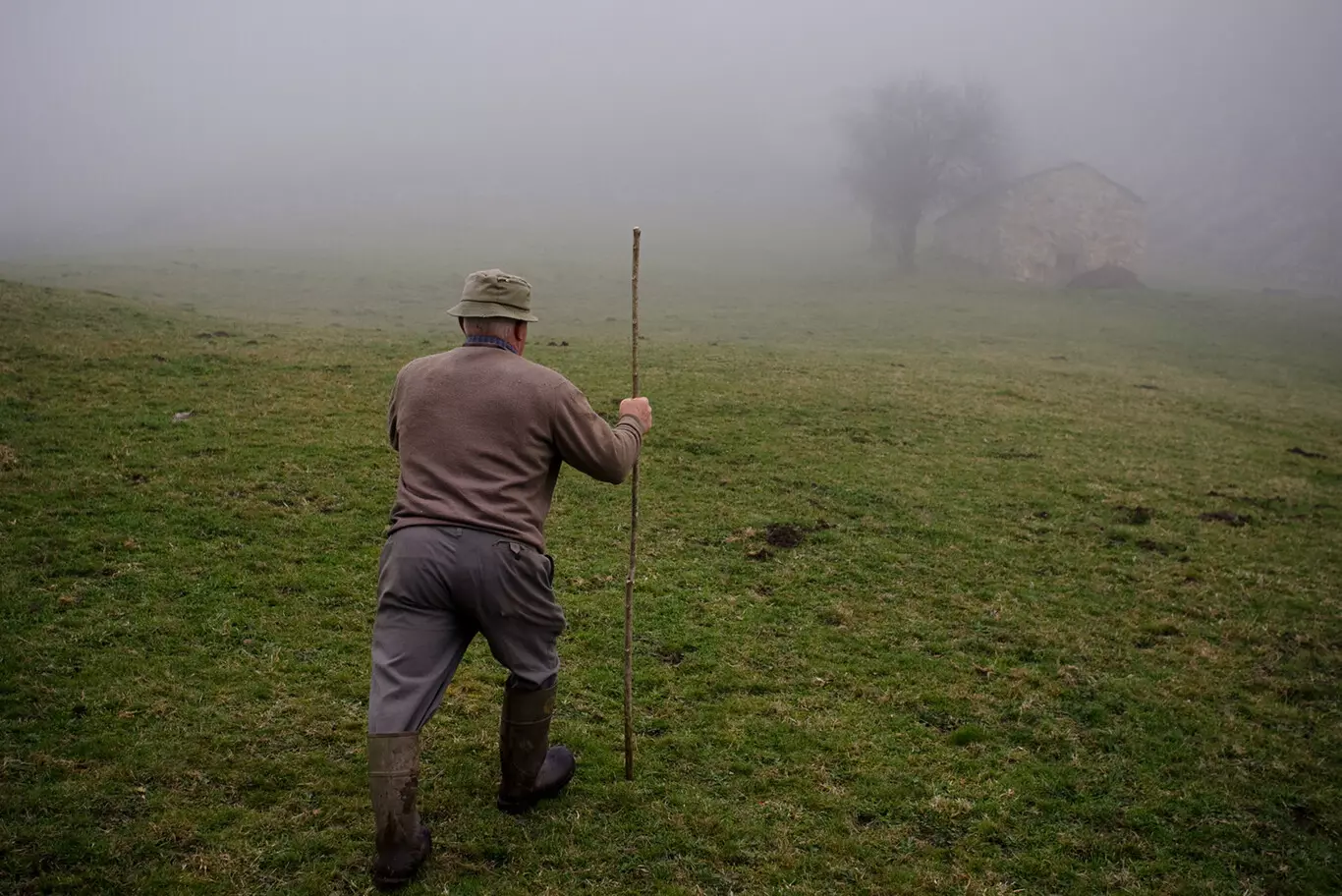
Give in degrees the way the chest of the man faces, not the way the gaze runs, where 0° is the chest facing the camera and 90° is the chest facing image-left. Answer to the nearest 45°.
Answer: approximately 225°
